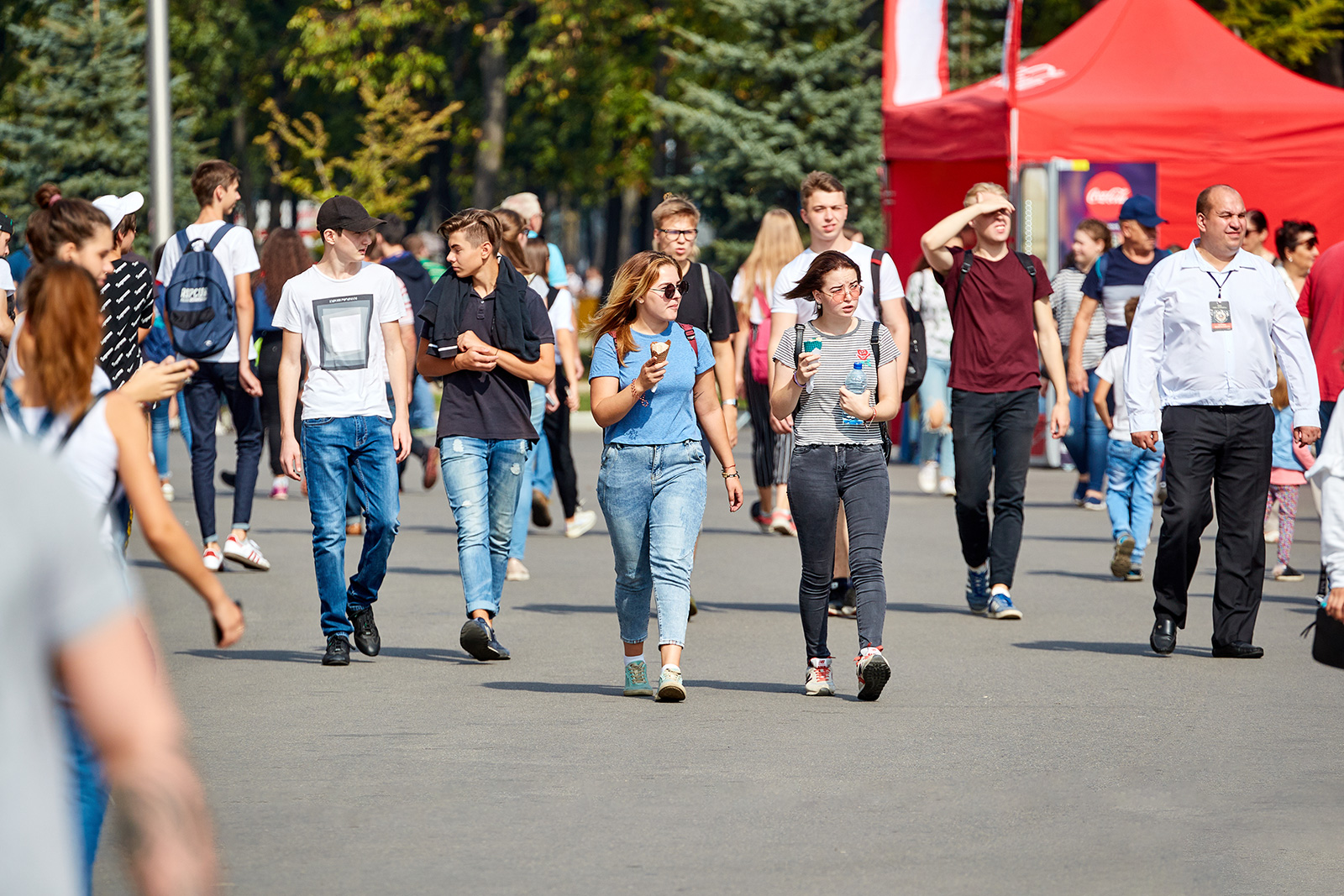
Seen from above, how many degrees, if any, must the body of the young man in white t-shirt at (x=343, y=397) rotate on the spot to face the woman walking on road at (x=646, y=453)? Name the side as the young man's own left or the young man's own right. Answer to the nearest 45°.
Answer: approximately 45° to the young man's own left

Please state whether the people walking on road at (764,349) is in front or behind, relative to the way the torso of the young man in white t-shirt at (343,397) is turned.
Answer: behind

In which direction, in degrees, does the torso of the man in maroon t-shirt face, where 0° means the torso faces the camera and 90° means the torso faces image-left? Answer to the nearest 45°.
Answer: approximately 0°

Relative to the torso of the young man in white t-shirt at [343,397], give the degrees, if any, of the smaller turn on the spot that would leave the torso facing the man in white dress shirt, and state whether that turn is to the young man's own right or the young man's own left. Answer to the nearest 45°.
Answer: approximately 90° to the young man's own left

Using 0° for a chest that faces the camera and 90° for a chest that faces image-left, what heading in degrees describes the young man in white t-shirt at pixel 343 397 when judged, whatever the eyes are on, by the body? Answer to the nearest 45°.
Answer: approximately 0°

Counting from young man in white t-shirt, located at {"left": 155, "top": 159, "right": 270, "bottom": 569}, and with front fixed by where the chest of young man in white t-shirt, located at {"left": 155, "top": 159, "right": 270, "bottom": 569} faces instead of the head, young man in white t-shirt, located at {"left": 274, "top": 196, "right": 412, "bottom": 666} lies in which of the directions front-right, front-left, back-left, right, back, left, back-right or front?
back-right

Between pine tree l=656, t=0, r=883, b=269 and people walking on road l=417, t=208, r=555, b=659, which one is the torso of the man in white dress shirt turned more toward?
the people walking on road

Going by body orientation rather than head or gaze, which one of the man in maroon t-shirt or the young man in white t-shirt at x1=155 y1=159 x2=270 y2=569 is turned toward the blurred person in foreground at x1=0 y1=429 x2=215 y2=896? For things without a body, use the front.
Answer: the man in maroon t-shirt

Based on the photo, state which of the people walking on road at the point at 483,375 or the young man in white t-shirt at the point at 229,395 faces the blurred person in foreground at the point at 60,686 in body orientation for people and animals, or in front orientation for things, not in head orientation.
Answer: the people walking on road

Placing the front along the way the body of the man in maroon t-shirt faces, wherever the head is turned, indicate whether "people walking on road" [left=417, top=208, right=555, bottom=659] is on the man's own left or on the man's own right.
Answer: on the man's own right
